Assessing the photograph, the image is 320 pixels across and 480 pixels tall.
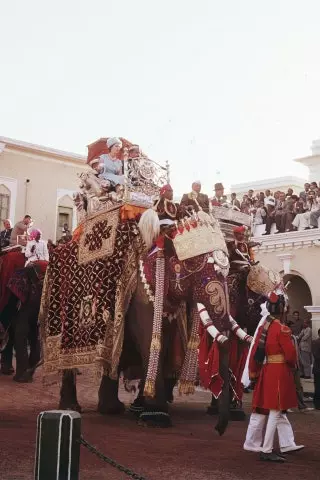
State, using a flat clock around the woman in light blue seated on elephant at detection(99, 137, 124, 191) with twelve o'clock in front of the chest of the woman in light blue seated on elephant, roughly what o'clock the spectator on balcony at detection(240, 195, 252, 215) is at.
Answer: The spectator on balcony is roughly at 8 o'clock from the woman in light blue seated on elephant.

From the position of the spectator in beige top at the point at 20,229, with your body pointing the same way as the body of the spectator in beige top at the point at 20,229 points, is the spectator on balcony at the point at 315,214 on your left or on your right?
on your left

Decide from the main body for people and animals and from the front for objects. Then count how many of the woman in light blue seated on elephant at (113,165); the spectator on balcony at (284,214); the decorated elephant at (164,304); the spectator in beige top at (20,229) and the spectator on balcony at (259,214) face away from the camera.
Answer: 0

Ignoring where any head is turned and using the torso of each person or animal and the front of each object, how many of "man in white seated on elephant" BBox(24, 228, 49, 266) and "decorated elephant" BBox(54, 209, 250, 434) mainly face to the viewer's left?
0

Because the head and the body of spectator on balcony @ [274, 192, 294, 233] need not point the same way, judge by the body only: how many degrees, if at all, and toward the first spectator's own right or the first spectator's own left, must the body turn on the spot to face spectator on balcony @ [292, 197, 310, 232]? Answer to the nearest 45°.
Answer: approximately 90° to the first spectator's own left

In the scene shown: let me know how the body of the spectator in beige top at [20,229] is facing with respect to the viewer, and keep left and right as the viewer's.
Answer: facing the viewer and to the right of the viewer

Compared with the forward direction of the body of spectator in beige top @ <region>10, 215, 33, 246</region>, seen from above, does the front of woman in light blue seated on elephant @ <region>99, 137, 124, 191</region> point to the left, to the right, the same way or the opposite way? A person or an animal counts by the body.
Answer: the same way

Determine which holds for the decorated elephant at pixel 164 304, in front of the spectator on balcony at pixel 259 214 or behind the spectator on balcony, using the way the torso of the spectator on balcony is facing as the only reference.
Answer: in front

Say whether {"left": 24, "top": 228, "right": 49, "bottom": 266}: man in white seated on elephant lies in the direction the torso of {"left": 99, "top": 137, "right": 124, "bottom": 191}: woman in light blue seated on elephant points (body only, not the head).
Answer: no

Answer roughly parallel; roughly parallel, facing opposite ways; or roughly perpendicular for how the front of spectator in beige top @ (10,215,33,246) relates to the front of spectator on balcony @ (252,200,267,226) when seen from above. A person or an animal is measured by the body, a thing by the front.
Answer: roughly perpendicular

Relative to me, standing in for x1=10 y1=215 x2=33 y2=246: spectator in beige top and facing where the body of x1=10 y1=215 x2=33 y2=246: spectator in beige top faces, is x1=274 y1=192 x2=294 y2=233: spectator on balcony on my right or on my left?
on my left

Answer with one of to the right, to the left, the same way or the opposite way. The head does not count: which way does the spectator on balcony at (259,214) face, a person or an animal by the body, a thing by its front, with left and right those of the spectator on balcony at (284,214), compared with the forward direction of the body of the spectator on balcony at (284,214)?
the same way

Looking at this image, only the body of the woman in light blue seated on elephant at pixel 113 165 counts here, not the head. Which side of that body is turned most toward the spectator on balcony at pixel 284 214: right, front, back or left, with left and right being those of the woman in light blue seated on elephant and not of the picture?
left

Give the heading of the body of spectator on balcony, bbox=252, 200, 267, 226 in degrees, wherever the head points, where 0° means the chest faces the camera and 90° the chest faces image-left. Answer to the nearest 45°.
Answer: approximately 45°

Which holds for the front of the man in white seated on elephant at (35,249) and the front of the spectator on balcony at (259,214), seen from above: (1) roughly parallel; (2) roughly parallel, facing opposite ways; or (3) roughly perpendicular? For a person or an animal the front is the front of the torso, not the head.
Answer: roughly perpendicular
